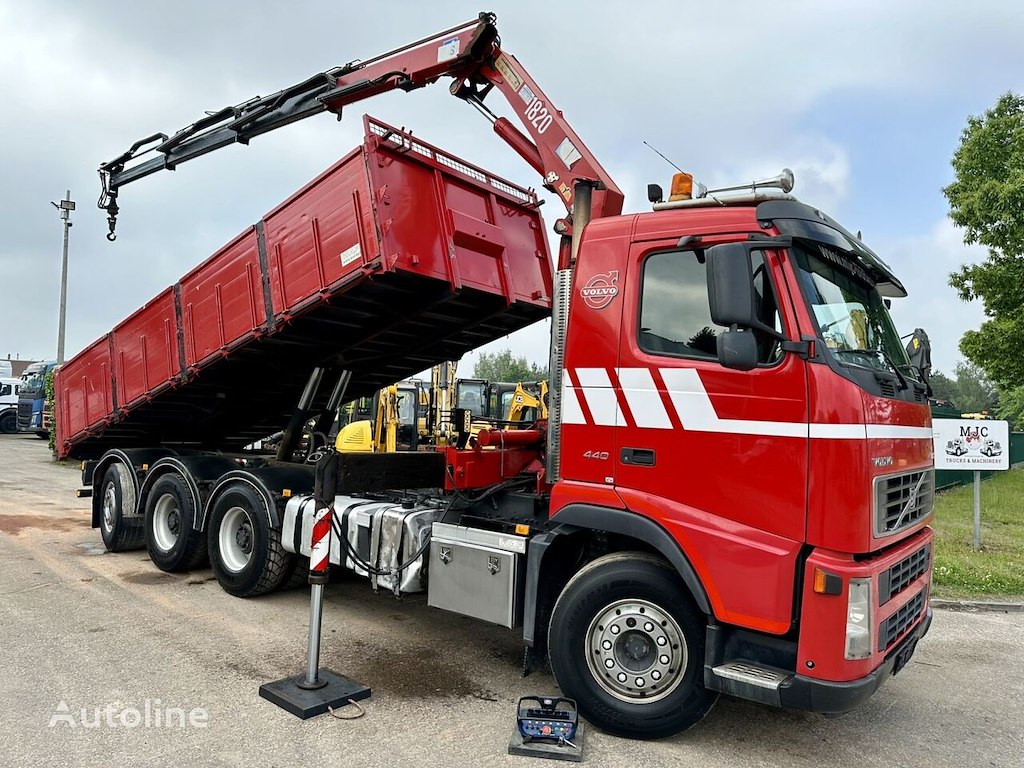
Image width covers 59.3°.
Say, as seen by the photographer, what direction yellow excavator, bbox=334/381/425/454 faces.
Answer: facing the viewer and to the right of the viewer

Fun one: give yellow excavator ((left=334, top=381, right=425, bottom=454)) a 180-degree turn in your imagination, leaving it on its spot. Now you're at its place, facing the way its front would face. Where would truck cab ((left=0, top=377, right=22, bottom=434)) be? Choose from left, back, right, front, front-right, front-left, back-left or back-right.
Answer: front

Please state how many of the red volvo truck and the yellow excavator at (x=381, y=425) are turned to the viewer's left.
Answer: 0

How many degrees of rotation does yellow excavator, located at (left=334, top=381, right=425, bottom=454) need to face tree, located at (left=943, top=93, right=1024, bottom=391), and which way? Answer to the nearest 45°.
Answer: approximately 45° to its left

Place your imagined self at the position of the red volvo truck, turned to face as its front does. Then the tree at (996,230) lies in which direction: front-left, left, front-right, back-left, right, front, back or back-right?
left

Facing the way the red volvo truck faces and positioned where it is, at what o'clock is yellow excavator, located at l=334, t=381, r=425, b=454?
The yellow excavator is roughly at 7 o'clock from the red volvo truck.

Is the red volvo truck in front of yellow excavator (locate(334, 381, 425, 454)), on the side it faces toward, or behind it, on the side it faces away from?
in front

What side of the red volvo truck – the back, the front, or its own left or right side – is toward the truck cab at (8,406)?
back

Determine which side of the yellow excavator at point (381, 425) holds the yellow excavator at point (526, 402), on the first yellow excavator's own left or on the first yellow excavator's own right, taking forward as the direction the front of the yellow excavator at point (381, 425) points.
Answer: on the first yellow excavator's own left

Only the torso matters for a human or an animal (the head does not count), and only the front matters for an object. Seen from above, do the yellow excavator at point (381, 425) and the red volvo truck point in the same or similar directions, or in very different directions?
same or similar directions
